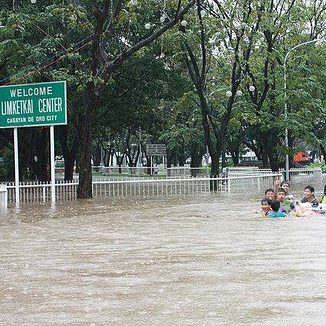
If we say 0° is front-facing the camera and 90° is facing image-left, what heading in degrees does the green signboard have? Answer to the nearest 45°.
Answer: approximately 0°

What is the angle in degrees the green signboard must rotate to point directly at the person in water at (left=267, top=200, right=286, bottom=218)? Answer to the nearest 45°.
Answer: approximately 45° to its left
